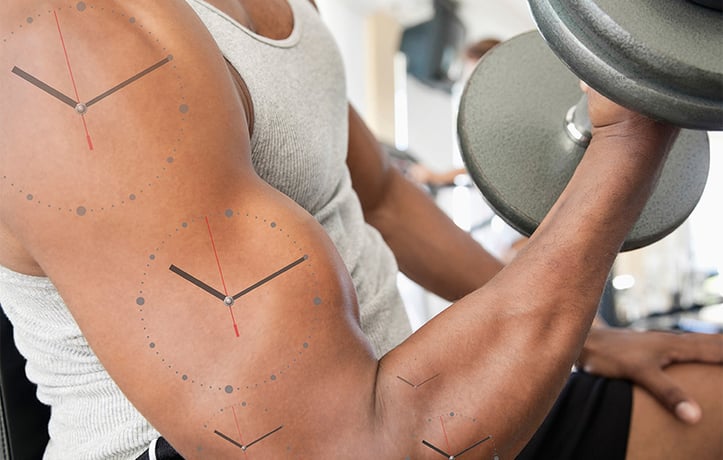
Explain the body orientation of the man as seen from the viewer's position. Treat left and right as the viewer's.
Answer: facing the viewer and to the right of the viewer
